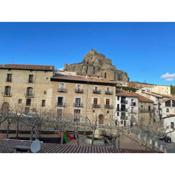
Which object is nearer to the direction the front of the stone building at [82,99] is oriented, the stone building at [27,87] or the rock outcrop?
the stone building

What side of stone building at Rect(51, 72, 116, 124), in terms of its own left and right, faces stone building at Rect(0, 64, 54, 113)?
right

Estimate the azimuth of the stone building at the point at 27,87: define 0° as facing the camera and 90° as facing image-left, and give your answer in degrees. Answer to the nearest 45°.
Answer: approximately 0°

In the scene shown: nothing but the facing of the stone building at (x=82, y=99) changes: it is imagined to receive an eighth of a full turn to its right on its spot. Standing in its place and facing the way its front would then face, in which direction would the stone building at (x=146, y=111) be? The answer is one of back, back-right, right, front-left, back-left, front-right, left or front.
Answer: back

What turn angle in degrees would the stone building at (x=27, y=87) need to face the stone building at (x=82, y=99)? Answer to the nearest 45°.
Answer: approximately 90° to its left

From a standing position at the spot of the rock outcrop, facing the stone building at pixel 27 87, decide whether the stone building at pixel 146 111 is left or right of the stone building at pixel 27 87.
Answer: left

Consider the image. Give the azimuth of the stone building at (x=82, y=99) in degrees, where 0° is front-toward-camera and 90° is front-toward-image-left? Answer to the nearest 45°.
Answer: approximately 0°

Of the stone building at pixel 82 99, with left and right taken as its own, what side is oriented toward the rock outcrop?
back

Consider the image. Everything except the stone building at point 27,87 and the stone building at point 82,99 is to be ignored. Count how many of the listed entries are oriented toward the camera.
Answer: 2

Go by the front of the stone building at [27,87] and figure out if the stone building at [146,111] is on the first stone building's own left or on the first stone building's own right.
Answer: on the first stone building's own left

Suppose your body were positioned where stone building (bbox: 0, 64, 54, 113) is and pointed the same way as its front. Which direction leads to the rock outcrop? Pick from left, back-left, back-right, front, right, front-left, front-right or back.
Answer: back-left
